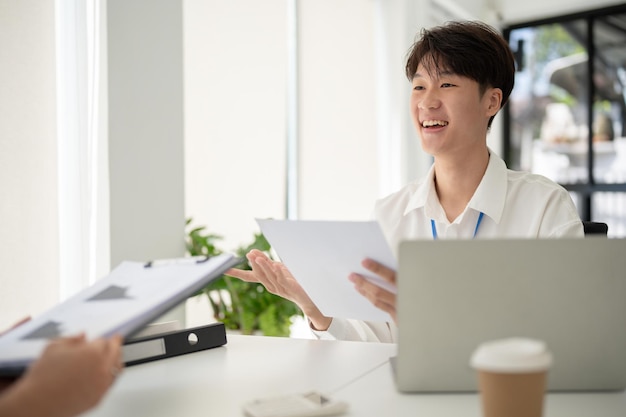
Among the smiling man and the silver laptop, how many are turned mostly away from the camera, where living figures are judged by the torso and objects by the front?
1

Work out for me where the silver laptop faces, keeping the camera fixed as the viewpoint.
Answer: facing away from the viewer

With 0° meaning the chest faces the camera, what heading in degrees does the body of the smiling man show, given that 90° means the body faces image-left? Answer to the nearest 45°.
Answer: approximately 45°

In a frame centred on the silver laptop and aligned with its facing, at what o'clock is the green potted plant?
The green potted plant is roughly at 11 o'clock from the silver laptop.

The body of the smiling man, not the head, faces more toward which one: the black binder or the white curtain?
the black binder

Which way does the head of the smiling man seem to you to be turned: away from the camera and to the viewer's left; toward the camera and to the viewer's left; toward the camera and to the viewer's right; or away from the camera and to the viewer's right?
toward the camera and to the viewer's left

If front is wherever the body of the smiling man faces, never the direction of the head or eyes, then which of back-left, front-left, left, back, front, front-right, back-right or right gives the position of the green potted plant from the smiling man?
right

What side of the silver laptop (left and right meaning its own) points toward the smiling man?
front

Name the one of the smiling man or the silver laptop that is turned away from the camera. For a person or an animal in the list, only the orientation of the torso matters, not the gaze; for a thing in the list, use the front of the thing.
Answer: the silver laptop
